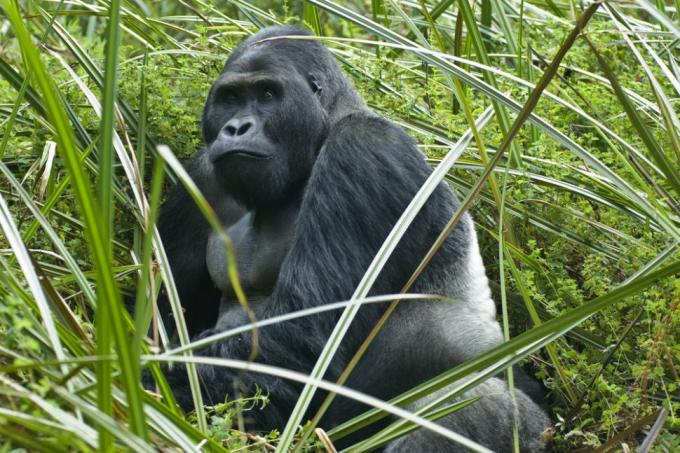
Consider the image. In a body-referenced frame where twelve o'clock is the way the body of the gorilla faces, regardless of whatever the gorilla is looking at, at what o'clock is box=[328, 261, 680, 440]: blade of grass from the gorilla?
The blade of grass is roughly at 10 o'clock from the gorilla.

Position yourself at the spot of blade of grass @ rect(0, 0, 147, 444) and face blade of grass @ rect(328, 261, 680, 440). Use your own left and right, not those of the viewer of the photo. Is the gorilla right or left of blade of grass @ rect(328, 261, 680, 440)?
left

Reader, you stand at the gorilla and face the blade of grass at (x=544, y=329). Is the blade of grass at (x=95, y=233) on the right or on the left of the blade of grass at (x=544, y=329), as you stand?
right

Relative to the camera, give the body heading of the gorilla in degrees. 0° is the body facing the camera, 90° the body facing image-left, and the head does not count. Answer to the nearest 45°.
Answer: approximately 45°
